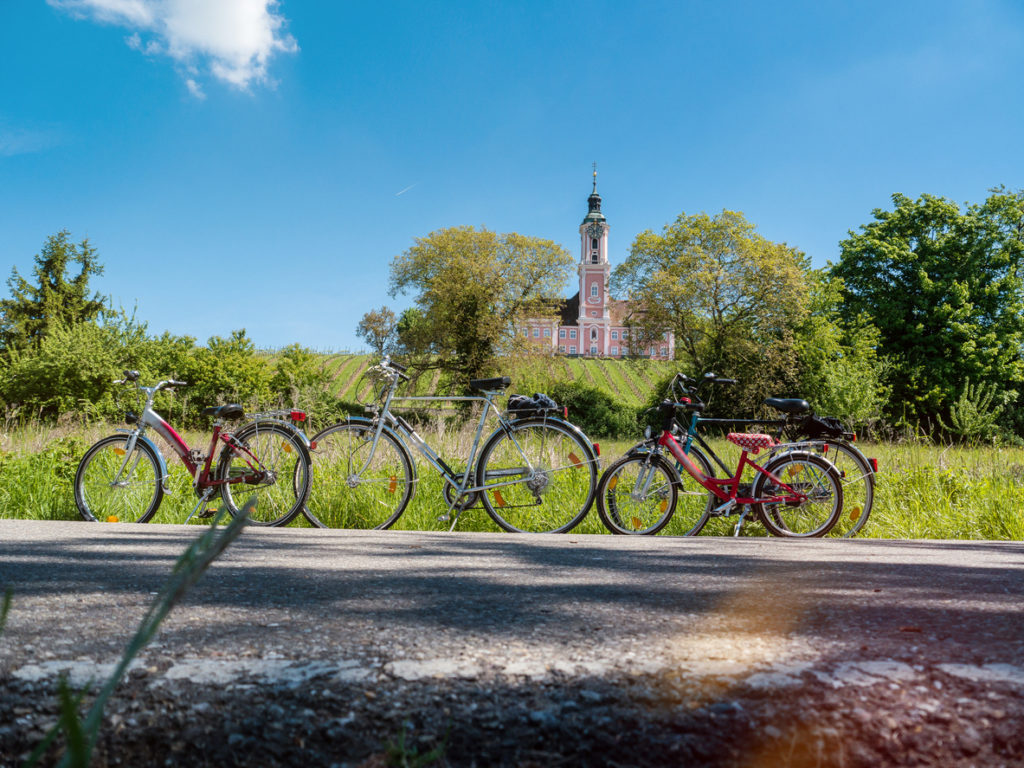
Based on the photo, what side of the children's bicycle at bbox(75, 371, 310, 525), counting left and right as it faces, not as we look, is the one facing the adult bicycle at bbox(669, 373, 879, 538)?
back

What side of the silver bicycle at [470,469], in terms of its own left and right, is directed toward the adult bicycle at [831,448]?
back

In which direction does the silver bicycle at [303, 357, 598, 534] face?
to the viewer's left

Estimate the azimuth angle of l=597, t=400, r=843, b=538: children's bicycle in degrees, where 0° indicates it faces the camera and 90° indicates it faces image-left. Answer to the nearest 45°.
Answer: approximately 90°

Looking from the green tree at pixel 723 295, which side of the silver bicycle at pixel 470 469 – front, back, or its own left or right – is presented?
right

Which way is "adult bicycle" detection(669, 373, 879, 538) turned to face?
to the viewer's left

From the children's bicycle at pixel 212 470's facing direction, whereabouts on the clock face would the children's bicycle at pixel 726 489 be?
the children's bicycle at pixel 726 489 is roughly at 7 o'clock from the children's bicycle at pixel 212 470.

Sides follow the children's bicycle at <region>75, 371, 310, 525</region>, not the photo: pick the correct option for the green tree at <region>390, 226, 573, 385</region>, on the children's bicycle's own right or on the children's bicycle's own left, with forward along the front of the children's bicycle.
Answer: on the children's bicycle's own right

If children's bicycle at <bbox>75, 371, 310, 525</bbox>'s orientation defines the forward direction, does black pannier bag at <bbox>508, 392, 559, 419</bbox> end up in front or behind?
behind

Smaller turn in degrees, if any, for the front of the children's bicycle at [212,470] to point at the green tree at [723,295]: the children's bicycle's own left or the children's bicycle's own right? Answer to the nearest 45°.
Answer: approximately 135° to the children's bicycle's own right

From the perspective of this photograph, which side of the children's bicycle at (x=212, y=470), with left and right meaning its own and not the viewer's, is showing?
left

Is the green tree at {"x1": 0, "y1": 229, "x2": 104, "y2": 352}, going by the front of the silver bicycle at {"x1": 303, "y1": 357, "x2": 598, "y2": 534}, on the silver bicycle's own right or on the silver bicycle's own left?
on the silver bicycle's own right
